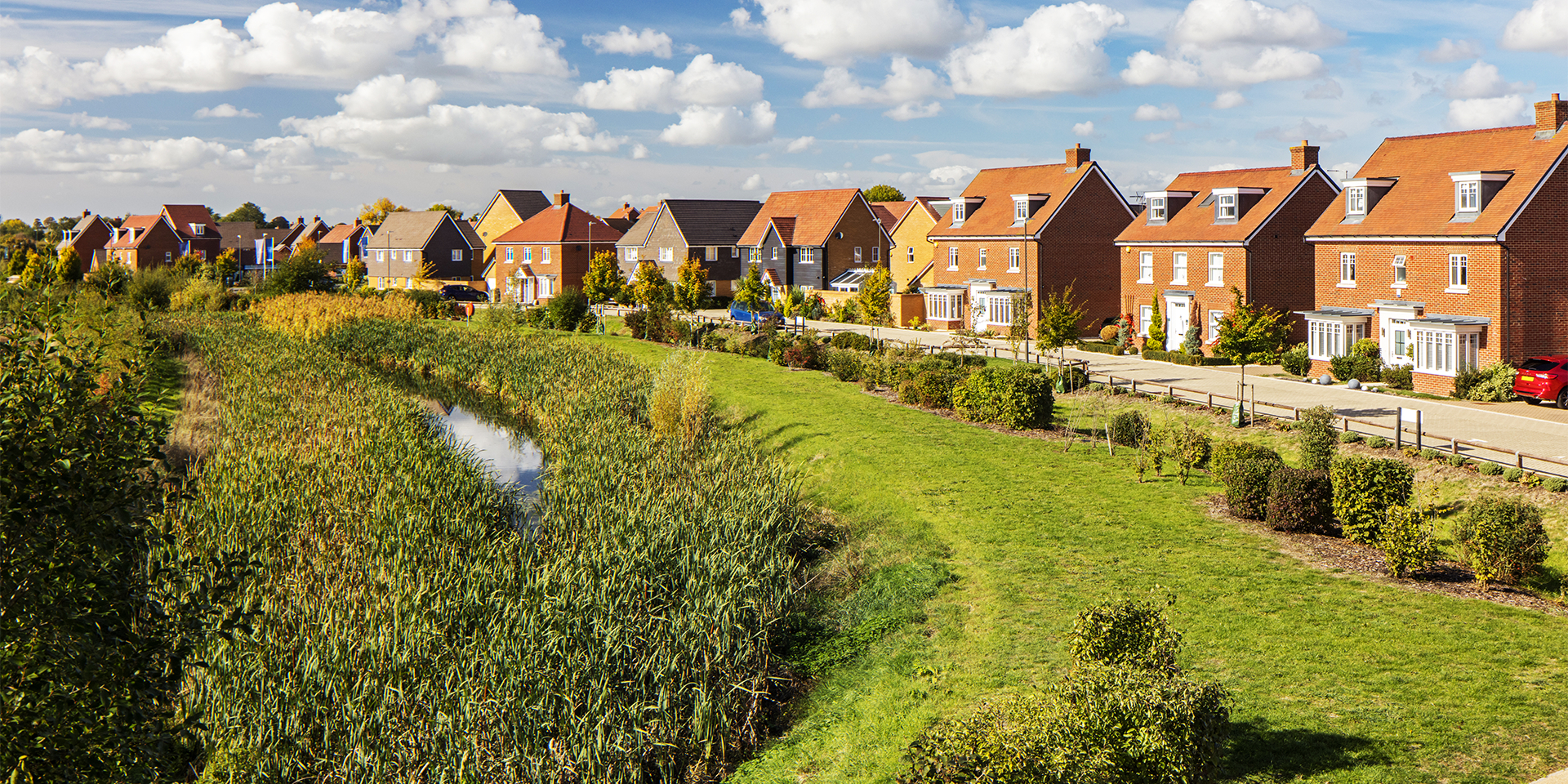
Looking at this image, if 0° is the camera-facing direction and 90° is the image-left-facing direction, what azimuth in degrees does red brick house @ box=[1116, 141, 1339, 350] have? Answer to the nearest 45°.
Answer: approximately 45°

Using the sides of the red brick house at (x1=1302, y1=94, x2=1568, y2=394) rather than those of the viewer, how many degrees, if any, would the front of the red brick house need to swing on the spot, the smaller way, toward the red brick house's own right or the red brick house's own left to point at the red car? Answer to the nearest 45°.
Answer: approximately 45° to the red brick house's own left

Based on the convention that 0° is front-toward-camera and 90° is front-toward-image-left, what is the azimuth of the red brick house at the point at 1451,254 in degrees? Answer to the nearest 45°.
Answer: approximately 45°

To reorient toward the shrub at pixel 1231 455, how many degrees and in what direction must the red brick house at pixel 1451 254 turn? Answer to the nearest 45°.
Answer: approximately 45° to its left

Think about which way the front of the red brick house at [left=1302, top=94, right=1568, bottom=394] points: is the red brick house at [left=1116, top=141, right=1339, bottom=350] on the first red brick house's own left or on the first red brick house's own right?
on the first red brick house's own right
